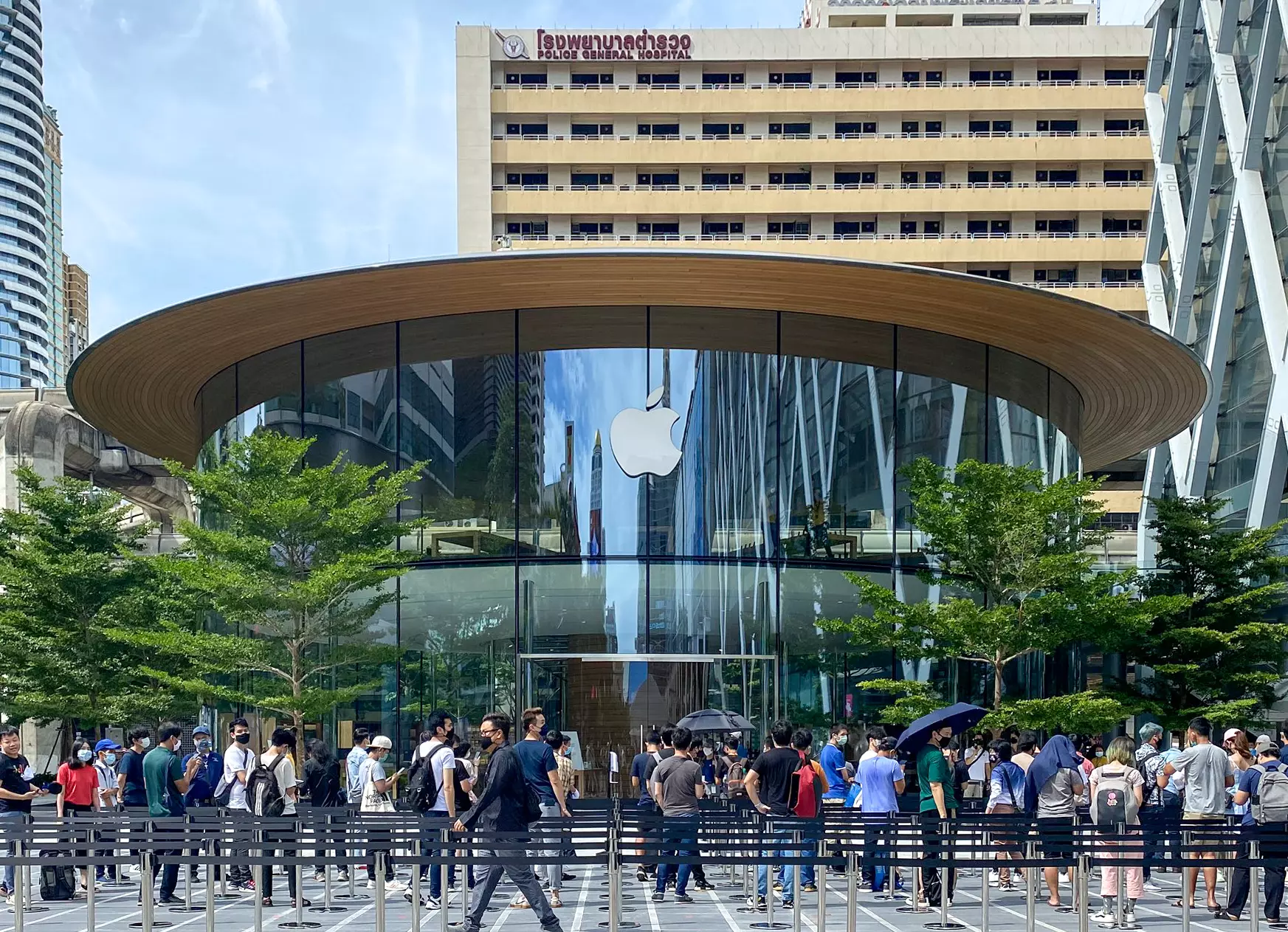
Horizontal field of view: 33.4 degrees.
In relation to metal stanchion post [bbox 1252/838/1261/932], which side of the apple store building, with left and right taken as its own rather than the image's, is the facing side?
front

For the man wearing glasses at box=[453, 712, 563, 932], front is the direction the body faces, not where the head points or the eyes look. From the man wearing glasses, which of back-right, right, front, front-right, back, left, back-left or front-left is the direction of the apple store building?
right

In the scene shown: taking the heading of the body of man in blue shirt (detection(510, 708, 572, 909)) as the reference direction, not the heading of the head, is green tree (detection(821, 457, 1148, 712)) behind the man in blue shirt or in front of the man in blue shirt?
in front

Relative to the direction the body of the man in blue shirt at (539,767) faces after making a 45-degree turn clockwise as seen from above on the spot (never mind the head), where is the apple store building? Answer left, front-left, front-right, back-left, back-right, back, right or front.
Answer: left

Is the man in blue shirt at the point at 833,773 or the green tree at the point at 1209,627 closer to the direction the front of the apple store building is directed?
the man in blue shirt

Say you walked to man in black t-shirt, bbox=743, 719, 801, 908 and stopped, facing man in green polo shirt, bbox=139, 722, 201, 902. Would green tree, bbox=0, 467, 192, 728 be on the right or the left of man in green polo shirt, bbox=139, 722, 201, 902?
right

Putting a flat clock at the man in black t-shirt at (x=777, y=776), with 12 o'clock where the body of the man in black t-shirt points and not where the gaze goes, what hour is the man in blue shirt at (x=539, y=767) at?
The man in blue shirt is roughly at 8 o'clock from the man in black t-shirt.

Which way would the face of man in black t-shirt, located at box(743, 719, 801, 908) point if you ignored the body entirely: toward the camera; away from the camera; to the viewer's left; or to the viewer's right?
away from the camera

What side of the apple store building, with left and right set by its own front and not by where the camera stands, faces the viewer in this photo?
front

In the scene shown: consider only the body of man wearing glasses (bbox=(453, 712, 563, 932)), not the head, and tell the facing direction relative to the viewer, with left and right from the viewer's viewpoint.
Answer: facing to the left of the viewer

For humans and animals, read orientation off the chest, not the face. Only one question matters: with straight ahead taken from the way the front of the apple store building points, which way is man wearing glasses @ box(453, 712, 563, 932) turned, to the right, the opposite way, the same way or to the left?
to the right

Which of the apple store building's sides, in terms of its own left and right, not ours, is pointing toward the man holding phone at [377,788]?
front
